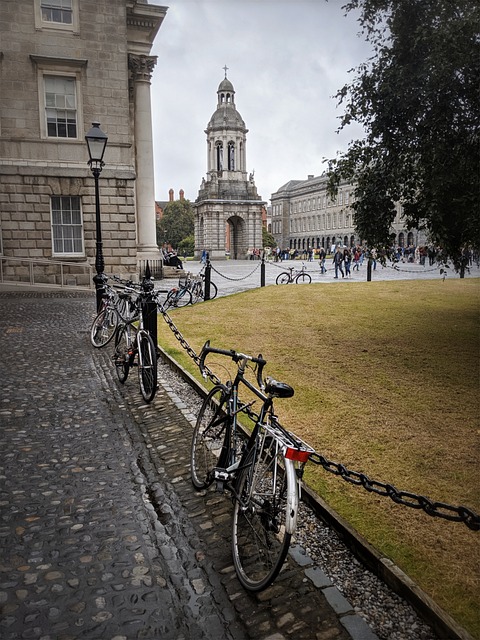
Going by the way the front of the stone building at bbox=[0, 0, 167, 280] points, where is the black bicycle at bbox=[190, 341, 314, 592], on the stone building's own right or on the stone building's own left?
on the stone building's own right

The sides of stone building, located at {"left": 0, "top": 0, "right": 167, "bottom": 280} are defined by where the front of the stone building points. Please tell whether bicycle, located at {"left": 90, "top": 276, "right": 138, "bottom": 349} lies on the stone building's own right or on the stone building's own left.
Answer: on the stone building's own right

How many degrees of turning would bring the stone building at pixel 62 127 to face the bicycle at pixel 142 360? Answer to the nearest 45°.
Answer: approximately 90° to its right

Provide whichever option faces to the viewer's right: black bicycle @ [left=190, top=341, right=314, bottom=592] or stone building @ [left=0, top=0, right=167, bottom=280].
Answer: the stone building

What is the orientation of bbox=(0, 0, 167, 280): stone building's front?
to the viewer's right

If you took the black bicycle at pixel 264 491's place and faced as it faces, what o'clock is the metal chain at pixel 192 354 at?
The metal chain is roughly at 1 o'clock from the black bicycle.

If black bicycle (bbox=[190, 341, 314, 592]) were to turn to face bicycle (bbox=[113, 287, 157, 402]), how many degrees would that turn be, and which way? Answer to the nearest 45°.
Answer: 0° — it already faces it

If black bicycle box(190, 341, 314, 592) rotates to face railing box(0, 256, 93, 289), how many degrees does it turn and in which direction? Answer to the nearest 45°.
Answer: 0° — it already faces it

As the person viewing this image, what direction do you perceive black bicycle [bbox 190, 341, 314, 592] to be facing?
facing away from the viewer and to the left of the viewer

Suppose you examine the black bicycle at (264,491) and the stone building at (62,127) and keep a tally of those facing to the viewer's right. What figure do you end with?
1
